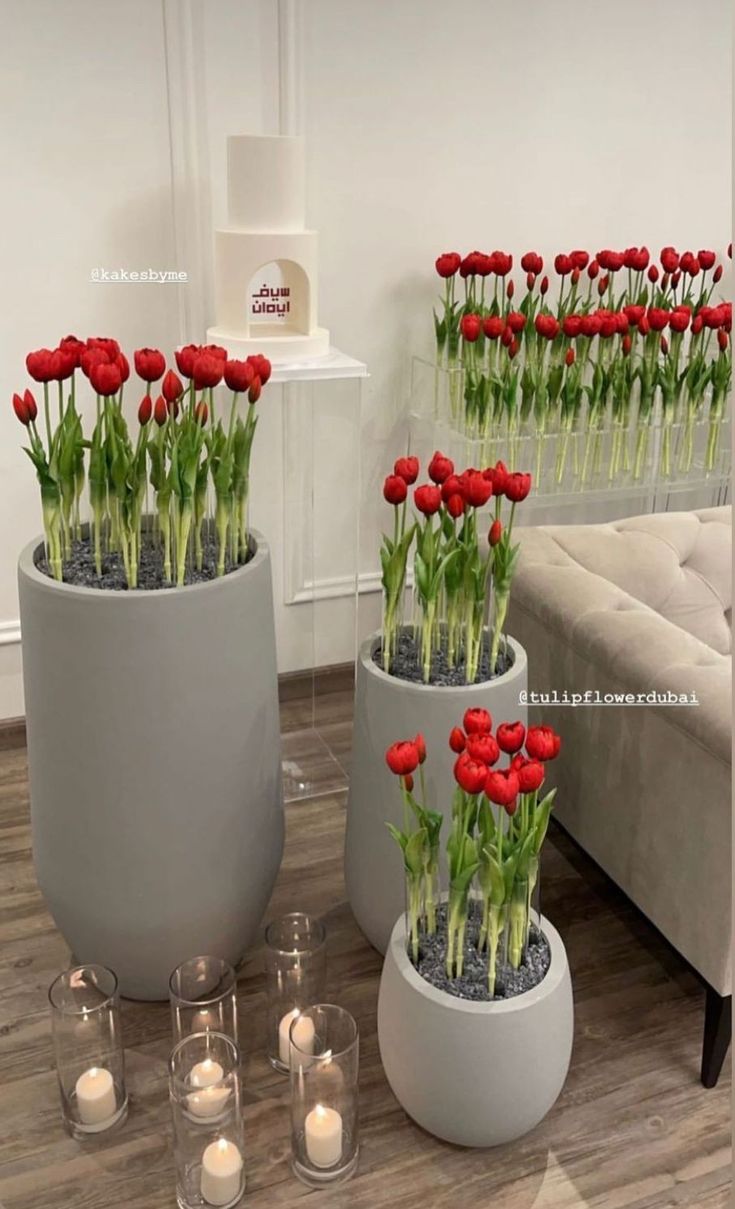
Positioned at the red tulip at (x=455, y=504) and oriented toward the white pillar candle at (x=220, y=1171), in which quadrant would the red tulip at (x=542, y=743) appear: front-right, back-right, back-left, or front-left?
front-left

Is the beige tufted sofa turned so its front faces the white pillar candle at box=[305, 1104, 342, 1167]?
no

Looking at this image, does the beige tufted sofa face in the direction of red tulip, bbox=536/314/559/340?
no

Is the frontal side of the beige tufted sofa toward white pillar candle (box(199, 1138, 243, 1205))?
no
